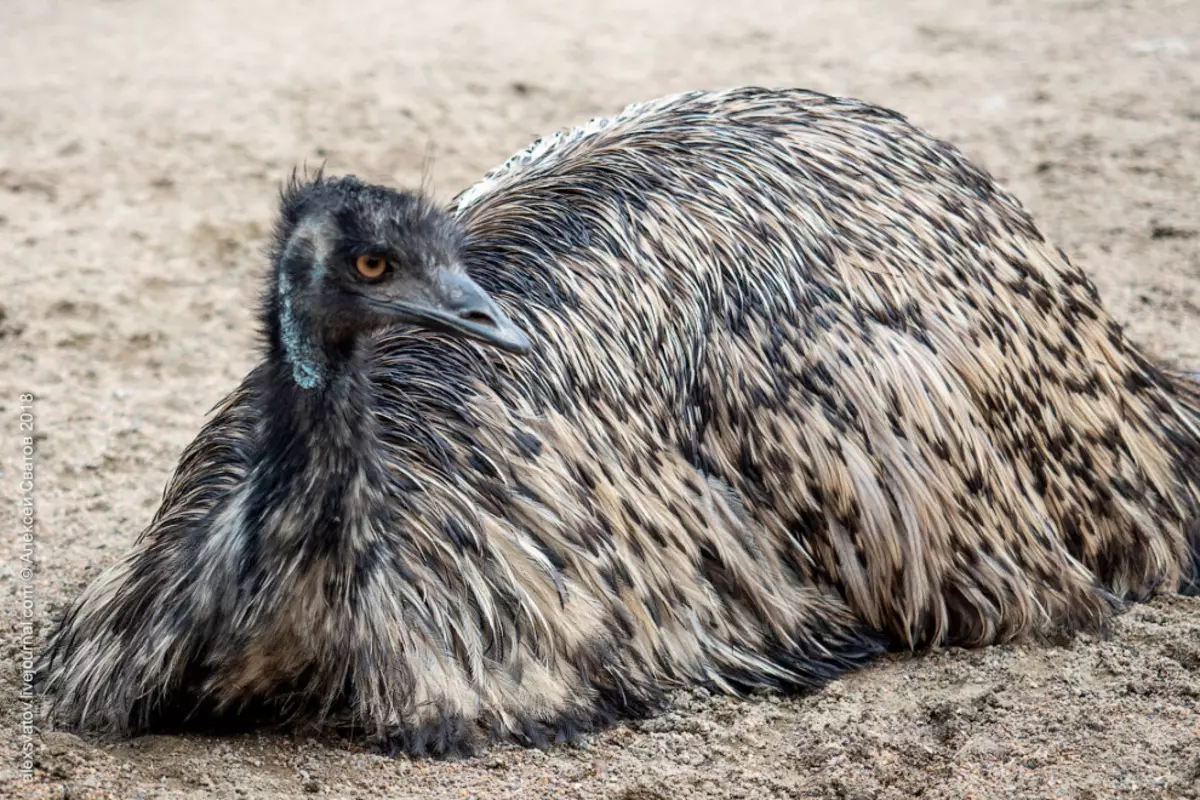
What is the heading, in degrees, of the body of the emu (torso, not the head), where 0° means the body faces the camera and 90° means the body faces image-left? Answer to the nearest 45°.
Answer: approximately 45°
